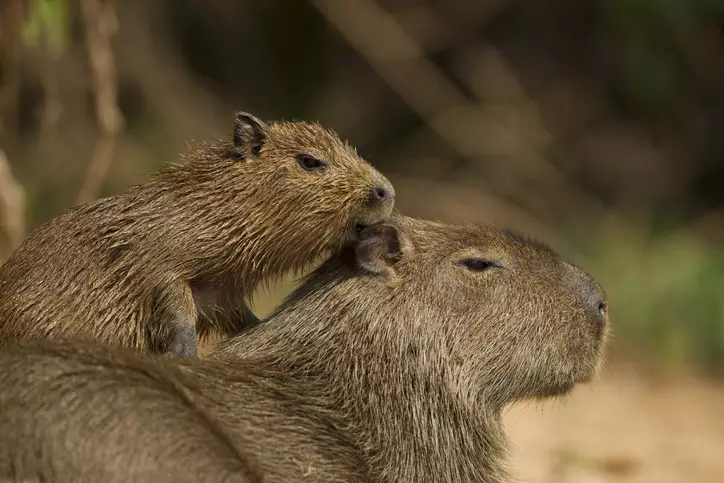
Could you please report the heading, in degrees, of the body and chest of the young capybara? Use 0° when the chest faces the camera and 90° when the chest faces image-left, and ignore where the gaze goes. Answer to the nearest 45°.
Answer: approximately 270°

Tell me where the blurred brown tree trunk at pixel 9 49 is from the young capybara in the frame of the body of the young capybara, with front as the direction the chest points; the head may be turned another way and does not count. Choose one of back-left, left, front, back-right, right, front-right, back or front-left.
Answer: back-left
